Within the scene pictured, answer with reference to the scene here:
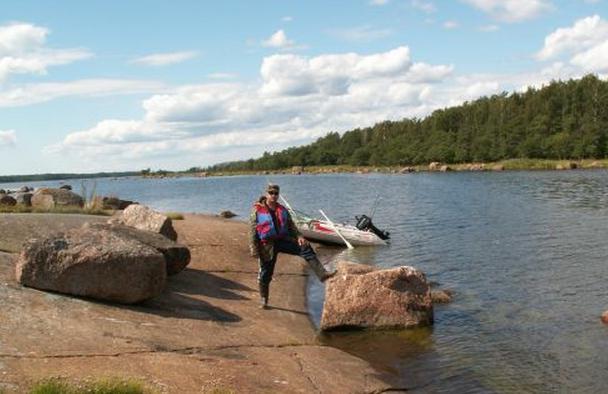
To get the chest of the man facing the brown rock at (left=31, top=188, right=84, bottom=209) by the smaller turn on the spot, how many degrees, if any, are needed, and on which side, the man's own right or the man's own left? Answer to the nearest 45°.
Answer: approximately 180°

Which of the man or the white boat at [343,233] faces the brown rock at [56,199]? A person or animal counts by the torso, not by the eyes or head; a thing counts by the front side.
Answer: the white boat

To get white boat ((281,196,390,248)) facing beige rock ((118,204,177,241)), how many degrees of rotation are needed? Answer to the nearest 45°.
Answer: approximately 45° to its left

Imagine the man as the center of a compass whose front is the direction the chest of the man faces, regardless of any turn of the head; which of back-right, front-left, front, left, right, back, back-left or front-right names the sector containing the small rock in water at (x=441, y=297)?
left

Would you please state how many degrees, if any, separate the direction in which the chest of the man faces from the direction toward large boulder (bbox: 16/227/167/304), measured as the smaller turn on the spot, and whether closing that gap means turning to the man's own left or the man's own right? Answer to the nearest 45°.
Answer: approximately 90° to the man's own right

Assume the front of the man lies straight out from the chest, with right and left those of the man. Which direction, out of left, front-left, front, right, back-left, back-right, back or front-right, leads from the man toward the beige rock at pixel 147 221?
back

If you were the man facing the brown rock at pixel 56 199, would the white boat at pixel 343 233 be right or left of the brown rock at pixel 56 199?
right

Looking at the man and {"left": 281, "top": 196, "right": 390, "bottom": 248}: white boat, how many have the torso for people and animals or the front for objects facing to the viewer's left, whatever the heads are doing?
1

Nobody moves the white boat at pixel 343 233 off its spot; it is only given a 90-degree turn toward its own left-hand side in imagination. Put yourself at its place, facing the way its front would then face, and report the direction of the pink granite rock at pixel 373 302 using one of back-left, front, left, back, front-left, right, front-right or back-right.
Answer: front

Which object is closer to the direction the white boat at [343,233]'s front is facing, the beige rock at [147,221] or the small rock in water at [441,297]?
the beige rock

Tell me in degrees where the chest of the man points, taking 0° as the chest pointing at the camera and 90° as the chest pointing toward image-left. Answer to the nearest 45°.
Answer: approximately 315°

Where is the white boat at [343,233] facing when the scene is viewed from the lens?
facing to the left of the viewer

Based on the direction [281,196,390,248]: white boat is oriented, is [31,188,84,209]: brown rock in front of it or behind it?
in front

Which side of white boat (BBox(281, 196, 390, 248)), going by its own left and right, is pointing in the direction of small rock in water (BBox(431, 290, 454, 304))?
left
